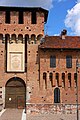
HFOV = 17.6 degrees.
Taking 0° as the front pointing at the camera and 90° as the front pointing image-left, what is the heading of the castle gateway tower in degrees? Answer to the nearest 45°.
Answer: approximately 0°
